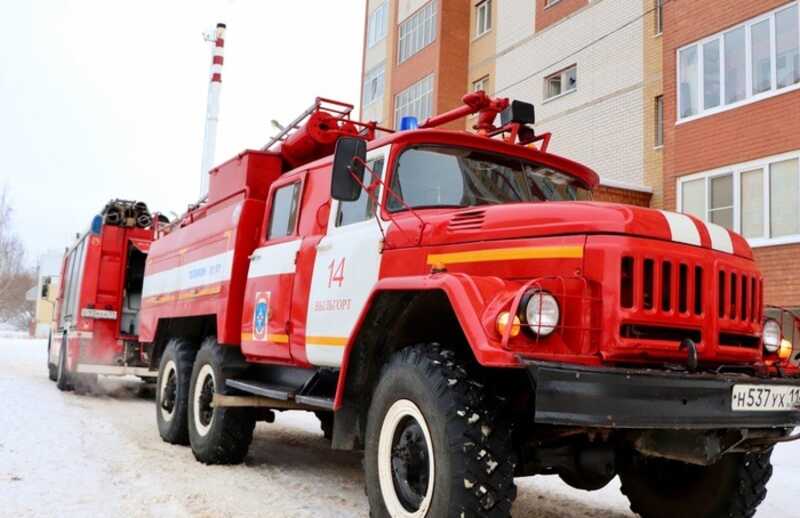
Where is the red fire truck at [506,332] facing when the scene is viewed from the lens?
facing the viewer and to the right of the viewer

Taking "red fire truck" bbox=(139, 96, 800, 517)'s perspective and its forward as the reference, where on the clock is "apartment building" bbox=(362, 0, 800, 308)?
The apartment building is roughly at 8 o'clock from the red fire truck.

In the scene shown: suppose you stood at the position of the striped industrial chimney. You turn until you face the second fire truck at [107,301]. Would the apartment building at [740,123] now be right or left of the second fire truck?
left

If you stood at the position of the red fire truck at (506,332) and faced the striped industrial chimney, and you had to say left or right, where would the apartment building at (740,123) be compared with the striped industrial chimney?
right

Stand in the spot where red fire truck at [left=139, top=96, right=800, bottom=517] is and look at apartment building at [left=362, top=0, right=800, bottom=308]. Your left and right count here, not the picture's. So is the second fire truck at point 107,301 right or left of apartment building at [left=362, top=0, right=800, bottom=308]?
left

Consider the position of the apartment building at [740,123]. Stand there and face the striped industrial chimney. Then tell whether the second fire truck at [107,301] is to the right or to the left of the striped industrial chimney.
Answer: left

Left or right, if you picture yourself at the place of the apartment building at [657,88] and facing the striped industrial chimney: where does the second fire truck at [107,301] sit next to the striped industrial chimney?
left

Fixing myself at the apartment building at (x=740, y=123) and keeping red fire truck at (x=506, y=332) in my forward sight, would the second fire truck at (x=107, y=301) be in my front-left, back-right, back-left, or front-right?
front-right

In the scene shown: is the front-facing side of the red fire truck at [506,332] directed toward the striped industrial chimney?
no

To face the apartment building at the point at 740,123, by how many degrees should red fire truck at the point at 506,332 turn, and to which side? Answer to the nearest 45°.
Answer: approximately 90° to its left

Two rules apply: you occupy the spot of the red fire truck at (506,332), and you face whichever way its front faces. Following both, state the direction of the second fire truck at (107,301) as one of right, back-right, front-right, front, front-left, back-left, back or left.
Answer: back

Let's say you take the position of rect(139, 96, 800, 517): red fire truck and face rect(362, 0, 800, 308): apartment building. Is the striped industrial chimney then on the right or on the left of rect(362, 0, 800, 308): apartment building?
left
